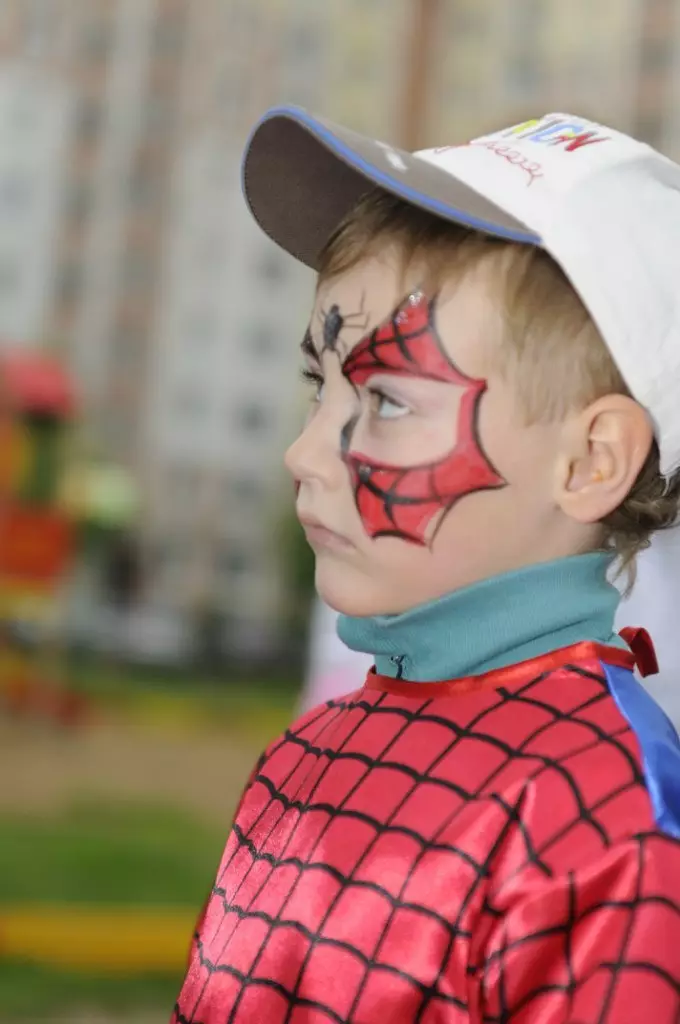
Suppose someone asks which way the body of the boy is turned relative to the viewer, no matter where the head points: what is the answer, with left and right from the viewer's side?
facing the viewer and to the left of the viewer

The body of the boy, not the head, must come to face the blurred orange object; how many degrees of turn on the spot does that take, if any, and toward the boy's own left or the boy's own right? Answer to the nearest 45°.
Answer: approximately 135° to the boy's own right

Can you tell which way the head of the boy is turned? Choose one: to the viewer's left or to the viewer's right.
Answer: to the viewer's left

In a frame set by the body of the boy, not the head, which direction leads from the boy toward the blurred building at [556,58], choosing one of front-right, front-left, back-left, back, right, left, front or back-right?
back-right

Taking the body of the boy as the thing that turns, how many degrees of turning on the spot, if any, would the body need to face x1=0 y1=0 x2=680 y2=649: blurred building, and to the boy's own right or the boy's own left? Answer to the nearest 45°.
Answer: approximately 135° to the boy's own right
